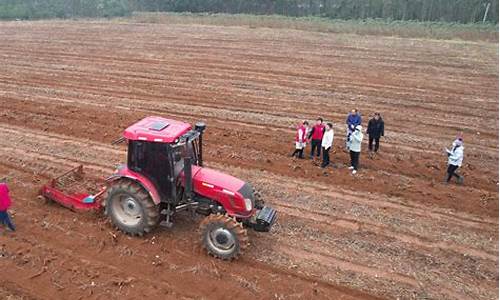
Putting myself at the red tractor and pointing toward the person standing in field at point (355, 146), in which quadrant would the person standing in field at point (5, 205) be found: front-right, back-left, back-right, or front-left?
back-left

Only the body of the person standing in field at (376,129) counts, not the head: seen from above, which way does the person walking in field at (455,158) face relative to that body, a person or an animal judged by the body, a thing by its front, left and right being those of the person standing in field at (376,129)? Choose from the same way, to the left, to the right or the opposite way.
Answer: to the right

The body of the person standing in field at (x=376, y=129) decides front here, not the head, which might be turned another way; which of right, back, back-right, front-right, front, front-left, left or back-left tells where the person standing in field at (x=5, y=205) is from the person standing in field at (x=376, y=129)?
front-right

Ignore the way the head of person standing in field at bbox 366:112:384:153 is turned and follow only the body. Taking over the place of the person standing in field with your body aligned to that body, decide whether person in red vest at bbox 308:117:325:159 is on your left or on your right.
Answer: on your right

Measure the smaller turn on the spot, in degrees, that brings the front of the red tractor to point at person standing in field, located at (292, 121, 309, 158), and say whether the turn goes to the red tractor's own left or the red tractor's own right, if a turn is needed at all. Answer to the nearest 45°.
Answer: approximately 90° to the red tractor's own left

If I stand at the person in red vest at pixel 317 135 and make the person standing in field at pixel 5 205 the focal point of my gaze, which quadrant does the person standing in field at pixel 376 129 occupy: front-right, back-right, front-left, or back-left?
back-left

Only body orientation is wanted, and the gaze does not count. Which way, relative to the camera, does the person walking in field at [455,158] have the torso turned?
to the viewer's left

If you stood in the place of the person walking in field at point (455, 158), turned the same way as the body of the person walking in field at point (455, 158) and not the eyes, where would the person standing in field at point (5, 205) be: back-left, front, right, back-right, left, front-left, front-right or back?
front-left

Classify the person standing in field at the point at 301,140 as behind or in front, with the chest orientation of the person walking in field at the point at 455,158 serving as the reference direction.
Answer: in front

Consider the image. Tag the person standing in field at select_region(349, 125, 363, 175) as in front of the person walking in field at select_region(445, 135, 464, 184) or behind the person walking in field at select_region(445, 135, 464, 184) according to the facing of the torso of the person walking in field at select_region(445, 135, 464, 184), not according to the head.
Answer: in front

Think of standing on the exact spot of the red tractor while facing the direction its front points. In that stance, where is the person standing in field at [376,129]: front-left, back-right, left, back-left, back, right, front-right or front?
left

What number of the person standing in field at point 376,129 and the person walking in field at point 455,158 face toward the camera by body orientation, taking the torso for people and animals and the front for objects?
1

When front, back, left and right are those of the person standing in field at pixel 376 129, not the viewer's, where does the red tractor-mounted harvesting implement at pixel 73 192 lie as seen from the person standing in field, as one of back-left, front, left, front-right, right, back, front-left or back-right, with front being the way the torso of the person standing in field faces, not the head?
front-right
